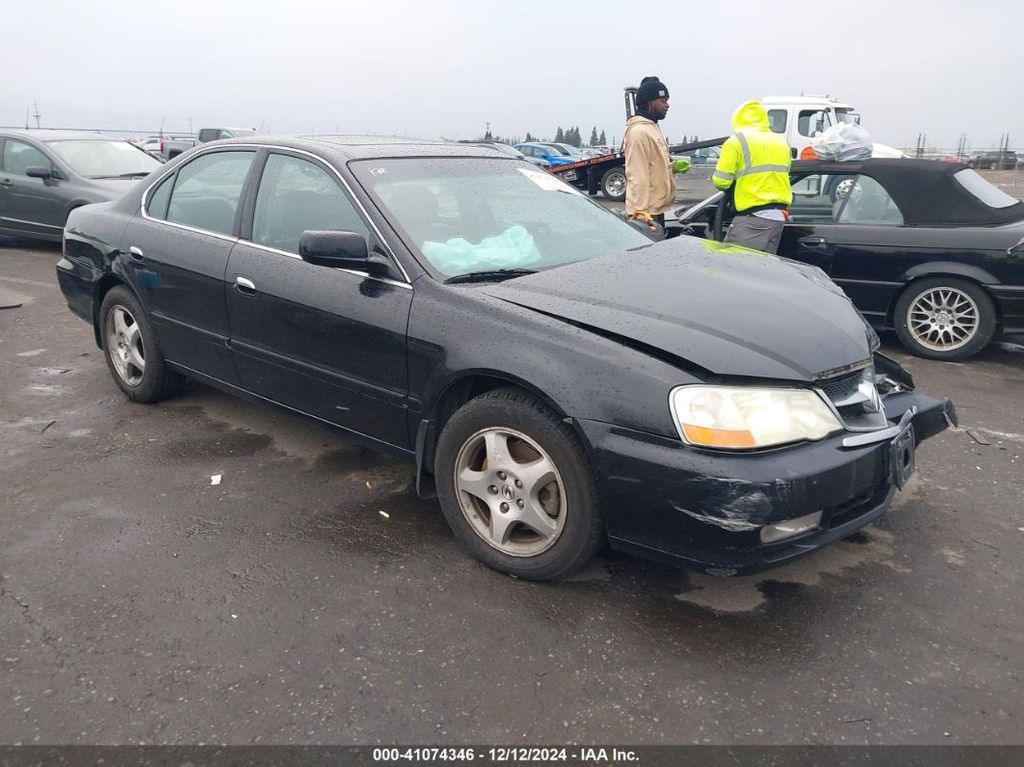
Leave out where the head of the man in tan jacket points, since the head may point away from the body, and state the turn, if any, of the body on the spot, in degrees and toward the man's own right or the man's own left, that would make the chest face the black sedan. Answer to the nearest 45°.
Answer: approximately 90° to the man's own right

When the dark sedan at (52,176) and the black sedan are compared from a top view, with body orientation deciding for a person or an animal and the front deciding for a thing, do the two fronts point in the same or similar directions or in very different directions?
same or similar directions

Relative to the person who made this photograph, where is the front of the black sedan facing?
facing the viewer and to the right of the viewer

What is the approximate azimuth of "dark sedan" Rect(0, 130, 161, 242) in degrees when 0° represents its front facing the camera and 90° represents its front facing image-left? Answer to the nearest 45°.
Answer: approximately 315°

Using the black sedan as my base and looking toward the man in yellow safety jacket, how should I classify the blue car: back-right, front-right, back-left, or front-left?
front-left

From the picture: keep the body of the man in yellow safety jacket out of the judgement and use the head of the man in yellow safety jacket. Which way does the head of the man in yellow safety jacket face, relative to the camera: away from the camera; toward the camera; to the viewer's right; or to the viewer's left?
away from the camera

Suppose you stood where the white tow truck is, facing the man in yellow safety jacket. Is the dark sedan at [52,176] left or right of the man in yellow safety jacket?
right

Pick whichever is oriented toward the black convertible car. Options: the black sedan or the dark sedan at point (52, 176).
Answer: the dark sedan

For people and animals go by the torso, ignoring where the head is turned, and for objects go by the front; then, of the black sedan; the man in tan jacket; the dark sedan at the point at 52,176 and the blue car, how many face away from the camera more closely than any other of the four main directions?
0

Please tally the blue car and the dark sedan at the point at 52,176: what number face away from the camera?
0

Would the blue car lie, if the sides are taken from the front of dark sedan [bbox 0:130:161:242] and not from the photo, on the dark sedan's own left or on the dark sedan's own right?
on the dark sedan's own left
